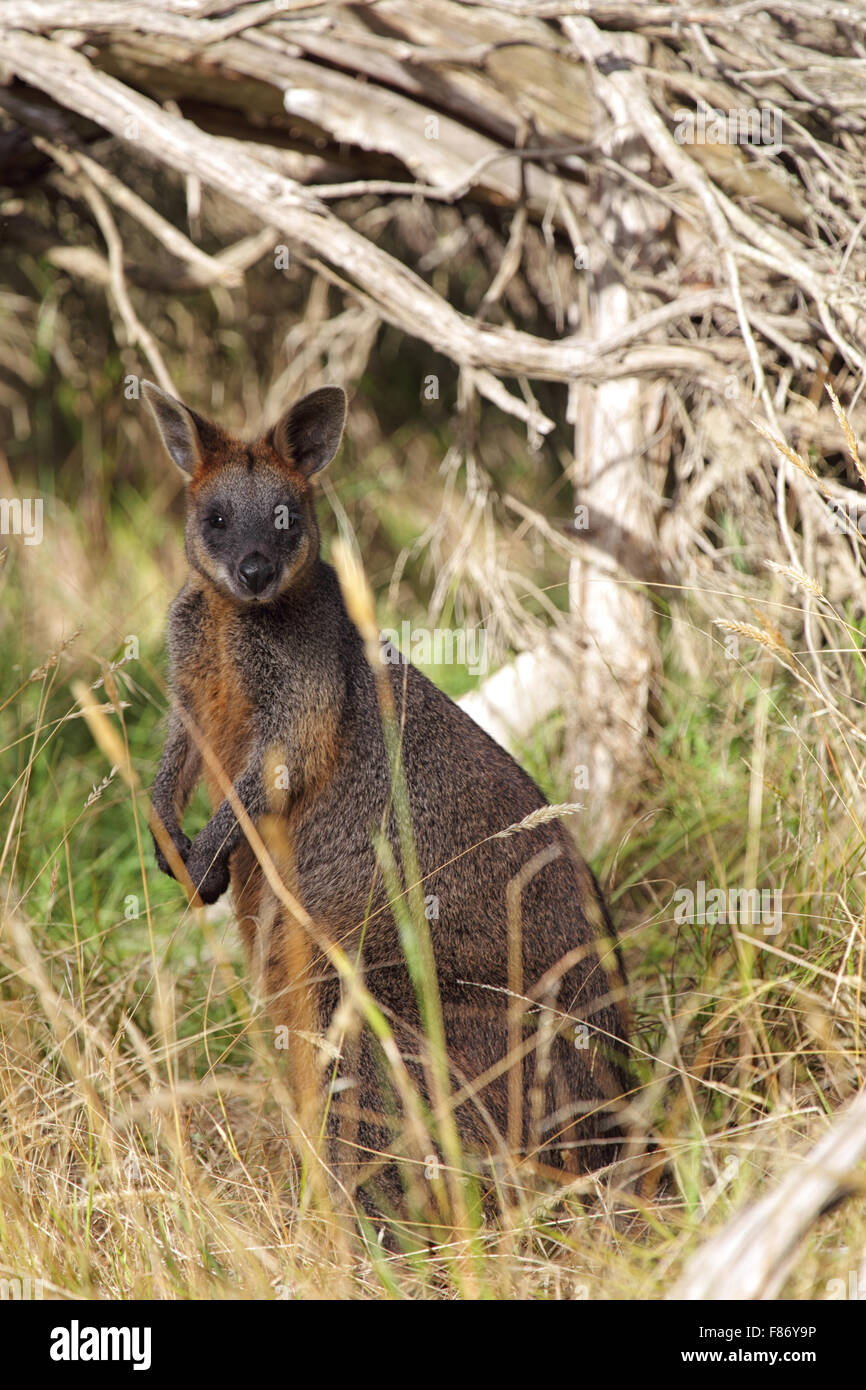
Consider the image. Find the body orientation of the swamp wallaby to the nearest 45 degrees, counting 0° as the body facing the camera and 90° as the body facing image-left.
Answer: approximately 45°
